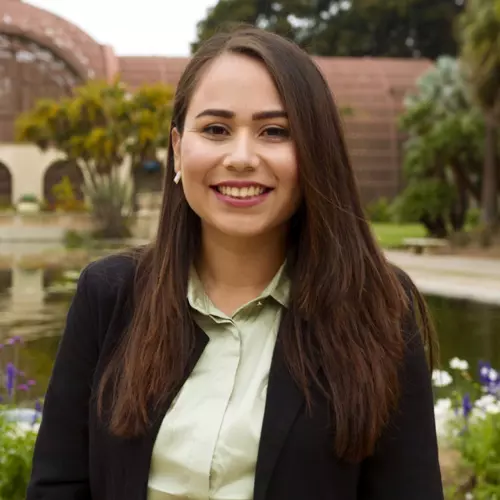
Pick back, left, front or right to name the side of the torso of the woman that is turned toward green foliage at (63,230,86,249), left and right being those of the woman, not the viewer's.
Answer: back

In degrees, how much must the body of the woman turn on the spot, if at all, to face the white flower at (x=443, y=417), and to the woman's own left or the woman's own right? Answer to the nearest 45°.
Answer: approximately 135° to the woman's own left

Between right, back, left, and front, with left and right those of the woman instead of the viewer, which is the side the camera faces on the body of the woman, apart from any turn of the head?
front

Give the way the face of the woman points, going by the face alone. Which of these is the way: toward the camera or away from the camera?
toward the camera

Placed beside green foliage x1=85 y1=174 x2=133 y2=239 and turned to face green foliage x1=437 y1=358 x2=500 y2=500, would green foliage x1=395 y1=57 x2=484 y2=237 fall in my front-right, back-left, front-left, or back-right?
front-left

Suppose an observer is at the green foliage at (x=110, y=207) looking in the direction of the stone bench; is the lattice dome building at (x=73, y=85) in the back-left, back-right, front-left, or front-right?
back-left

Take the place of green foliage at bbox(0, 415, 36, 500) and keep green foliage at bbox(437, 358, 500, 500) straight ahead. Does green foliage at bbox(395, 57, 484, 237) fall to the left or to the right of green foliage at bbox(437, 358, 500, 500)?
left

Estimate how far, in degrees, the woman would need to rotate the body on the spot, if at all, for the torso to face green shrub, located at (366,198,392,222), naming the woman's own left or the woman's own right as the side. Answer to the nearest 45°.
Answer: approximately 180°

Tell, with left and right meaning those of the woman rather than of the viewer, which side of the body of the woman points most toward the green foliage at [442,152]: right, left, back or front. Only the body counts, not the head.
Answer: back

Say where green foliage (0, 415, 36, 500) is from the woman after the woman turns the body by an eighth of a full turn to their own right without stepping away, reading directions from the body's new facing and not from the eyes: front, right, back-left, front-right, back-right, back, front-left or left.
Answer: right

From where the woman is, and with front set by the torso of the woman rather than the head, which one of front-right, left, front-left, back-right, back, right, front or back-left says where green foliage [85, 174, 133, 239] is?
back
